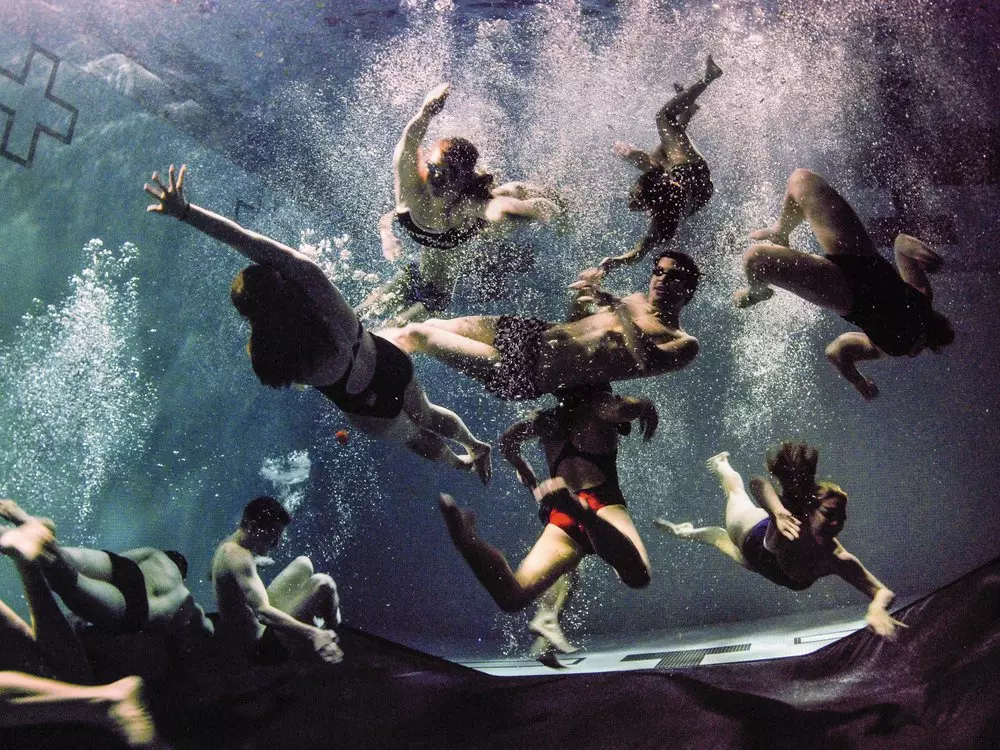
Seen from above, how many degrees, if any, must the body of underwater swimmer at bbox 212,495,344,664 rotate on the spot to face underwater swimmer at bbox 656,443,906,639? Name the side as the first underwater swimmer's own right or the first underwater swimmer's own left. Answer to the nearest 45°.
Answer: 0° — they already face them

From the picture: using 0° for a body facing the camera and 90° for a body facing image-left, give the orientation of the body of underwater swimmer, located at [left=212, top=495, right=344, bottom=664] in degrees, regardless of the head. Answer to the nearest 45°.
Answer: approximately 270°
